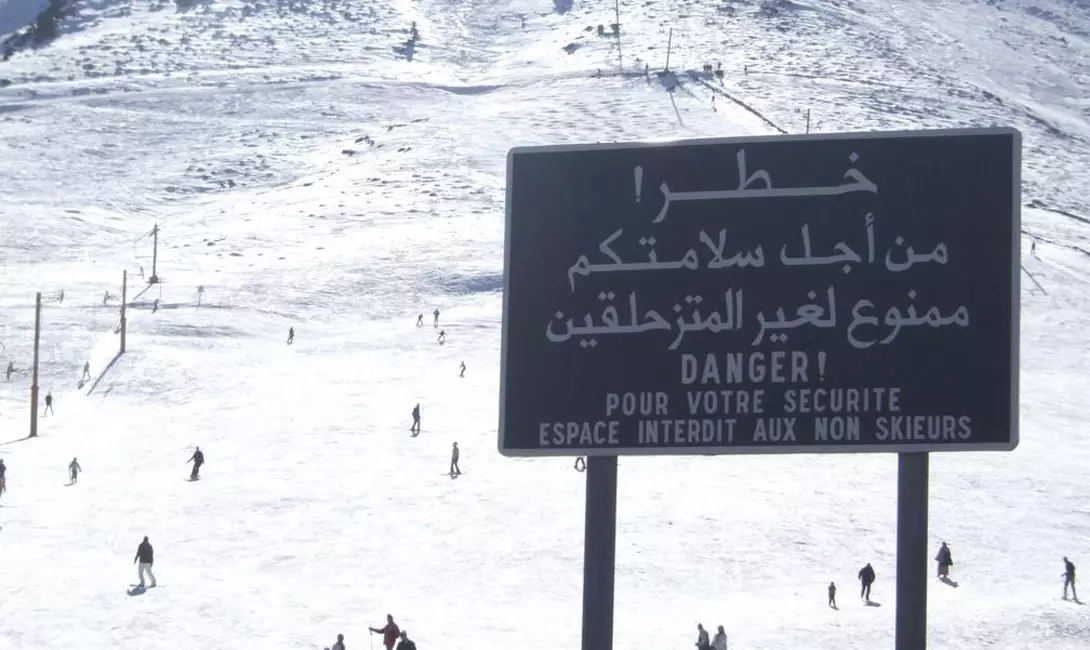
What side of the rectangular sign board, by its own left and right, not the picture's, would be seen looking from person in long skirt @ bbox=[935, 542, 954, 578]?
back

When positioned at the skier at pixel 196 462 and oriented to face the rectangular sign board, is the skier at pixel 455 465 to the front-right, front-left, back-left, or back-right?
front-left

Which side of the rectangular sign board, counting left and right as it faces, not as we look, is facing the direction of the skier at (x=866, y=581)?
back

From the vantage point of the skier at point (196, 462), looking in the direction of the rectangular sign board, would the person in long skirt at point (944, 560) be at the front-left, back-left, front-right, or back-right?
front-left

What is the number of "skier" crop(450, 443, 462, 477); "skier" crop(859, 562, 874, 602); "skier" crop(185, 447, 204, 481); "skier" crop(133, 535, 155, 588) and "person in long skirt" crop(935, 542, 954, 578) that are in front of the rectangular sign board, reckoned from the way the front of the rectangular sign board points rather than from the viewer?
0

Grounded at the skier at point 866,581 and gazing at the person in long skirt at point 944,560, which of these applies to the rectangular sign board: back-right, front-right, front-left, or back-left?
back-right

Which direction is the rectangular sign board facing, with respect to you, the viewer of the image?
facing the viewer

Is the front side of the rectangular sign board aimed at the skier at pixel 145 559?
no

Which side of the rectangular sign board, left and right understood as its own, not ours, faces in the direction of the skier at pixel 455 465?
back

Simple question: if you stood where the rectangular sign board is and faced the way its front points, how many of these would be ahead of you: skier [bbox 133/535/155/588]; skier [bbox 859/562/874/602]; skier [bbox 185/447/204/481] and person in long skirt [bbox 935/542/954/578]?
0

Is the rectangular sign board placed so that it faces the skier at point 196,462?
no
